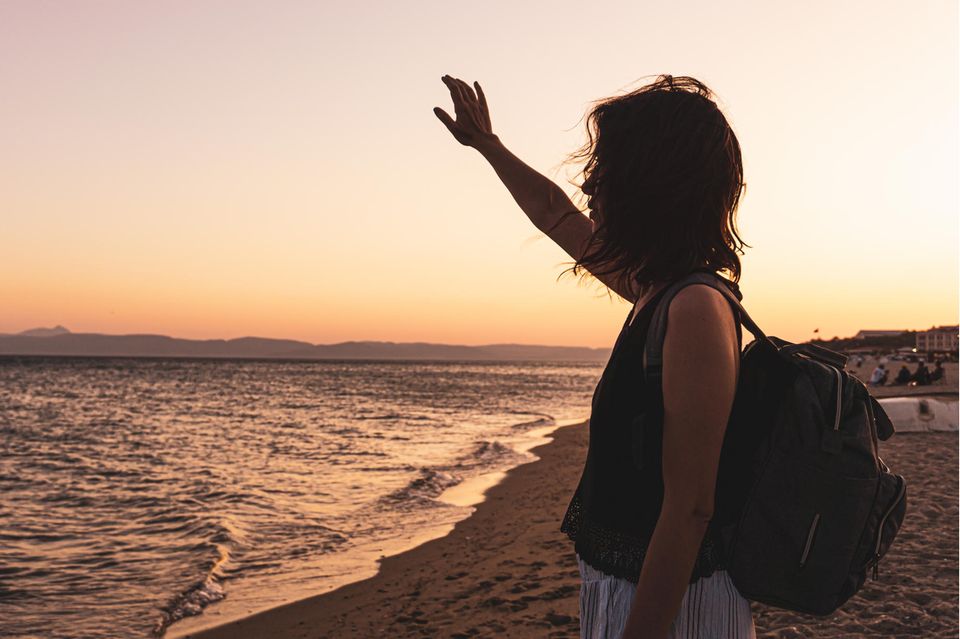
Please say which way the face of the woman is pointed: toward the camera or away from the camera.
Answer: away from the camera

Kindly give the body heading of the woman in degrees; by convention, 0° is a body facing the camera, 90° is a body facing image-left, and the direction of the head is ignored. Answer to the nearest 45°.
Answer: approximately 90°

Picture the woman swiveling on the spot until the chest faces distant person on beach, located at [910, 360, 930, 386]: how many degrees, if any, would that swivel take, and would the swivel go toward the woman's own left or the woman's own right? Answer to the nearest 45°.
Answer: approximately 90° to the woman's own right
